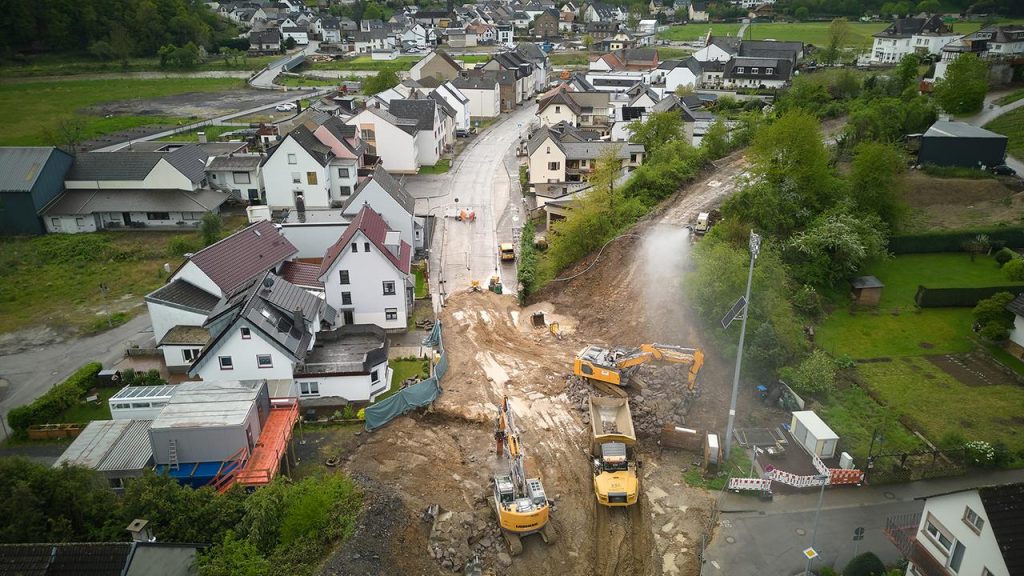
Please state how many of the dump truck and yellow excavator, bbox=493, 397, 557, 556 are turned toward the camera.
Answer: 1

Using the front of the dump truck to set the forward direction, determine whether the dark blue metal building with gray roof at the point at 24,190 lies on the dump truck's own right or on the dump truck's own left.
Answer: on the dump truck's own right

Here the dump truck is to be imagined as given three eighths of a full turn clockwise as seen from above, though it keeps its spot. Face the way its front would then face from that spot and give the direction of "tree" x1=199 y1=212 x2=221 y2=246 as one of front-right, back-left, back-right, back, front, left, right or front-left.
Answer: front

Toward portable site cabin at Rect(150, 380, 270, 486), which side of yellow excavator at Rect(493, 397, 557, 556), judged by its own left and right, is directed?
left

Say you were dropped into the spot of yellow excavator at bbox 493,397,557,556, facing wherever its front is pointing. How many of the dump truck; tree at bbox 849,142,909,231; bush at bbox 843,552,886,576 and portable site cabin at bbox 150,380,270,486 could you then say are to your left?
1

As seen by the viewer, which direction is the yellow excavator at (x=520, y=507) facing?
away from the camera

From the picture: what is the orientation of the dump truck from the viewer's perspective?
toward the camera

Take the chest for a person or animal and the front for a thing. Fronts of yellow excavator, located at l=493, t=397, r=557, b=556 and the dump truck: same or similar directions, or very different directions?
very different directions

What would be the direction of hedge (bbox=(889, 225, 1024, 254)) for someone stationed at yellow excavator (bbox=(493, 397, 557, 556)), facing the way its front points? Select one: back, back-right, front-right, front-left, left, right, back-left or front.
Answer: front-right

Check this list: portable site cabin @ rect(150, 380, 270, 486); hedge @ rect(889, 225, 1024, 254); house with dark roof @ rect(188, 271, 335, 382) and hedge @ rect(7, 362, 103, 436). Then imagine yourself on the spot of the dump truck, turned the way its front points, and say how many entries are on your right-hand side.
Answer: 3

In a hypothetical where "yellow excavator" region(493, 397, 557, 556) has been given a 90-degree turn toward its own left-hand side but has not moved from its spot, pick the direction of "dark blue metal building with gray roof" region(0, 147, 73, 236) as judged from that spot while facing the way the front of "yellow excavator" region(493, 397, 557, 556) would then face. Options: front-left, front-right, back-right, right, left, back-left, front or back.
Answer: front-right

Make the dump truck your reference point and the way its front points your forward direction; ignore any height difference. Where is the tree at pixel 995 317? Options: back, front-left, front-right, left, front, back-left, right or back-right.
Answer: back-left

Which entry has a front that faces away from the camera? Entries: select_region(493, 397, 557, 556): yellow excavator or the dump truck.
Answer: the yellow excavator

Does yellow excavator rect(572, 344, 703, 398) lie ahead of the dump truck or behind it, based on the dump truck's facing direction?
behind

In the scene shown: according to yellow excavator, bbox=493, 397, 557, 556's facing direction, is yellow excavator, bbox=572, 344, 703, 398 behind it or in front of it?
in front

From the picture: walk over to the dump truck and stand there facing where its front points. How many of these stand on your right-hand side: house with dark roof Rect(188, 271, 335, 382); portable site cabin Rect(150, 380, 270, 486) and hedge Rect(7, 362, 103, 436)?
3

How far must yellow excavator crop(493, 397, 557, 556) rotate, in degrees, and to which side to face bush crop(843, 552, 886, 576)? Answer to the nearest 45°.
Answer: approximately 90° to its right

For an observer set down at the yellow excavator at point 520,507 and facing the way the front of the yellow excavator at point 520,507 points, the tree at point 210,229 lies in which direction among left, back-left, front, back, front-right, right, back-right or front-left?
front-left

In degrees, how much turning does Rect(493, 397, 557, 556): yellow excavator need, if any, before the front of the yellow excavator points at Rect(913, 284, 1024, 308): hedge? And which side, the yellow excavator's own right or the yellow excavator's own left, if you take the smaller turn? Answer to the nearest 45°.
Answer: approximately 45° to the yellow excavator's own right
